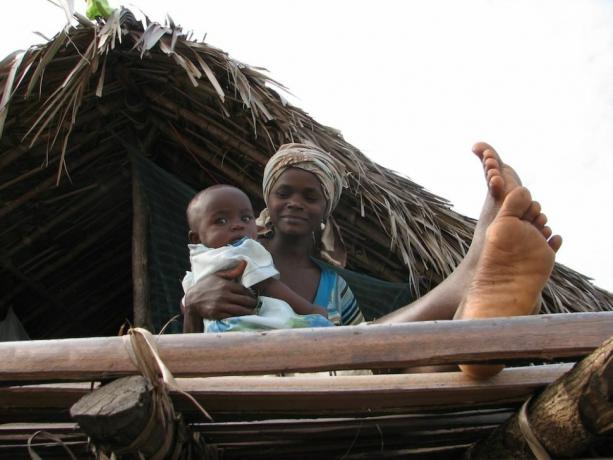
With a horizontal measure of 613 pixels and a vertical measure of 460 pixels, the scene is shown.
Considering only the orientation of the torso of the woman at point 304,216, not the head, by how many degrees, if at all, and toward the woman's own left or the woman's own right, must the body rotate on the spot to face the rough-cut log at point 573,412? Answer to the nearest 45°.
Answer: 0° — they already face it

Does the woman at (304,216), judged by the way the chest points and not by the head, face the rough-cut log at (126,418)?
yes

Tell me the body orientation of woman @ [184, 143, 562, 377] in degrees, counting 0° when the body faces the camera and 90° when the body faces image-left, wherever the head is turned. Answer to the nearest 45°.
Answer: approximately 0°
